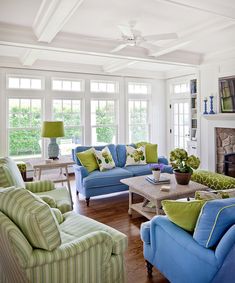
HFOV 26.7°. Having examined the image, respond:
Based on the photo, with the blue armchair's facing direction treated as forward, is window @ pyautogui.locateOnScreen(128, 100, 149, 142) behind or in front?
in front

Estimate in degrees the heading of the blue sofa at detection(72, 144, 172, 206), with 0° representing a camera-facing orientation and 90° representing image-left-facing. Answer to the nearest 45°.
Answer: approximately 315°

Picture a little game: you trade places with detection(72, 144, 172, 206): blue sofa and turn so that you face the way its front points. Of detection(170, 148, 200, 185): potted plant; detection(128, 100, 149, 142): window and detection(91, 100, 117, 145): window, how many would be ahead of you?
1

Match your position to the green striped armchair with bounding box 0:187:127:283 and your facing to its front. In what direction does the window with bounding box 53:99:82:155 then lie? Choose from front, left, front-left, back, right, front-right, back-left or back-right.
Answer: front-left

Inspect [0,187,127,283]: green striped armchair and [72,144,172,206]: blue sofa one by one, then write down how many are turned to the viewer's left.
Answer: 0

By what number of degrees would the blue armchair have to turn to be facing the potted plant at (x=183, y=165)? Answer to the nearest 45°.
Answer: approximately 45° to its right

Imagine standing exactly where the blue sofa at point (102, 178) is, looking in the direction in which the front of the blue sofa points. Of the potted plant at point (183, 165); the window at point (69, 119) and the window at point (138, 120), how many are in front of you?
1

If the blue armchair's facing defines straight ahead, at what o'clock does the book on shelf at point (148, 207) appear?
The book on shelf is roughly at 1 o'clock from the blue armchair.

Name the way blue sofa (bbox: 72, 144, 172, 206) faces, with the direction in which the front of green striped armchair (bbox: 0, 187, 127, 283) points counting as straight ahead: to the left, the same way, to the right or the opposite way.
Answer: to the right

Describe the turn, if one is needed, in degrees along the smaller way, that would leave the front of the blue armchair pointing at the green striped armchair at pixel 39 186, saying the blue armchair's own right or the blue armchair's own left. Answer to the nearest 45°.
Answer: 0° — it already faces it

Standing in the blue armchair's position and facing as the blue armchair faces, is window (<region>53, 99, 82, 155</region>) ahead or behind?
ahead

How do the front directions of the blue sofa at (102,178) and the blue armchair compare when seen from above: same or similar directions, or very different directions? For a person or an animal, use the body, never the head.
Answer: very different directions

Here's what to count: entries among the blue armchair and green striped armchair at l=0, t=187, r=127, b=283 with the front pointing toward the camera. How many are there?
0

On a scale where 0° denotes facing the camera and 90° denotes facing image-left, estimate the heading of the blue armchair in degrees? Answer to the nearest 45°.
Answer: approximately 135°

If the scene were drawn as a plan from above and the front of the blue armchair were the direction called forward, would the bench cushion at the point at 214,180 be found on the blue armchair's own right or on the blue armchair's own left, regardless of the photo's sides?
on the blue armchair's own right

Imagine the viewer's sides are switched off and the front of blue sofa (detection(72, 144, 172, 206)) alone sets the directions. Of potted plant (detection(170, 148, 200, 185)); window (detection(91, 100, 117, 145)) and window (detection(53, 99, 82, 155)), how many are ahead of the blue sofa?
1
